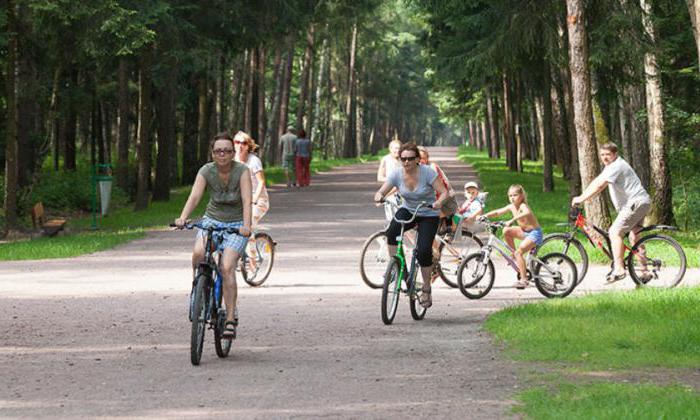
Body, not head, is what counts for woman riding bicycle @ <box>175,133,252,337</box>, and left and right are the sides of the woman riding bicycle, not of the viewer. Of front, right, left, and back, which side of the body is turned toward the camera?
front

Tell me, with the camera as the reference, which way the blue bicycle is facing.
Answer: facing the viewer

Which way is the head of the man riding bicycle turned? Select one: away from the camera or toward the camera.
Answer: toward the camera

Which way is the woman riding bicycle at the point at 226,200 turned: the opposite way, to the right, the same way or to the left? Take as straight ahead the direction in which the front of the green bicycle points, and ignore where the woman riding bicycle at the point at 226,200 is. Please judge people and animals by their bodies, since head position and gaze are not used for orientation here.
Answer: the same way

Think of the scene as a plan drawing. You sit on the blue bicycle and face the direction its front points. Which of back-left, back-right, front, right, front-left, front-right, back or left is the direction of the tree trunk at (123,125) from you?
back

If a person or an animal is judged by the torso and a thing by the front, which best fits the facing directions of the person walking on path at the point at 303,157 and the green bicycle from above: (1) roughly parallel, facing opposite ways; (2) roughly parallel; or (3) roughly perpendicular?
roughly parallel, facing opposite ways

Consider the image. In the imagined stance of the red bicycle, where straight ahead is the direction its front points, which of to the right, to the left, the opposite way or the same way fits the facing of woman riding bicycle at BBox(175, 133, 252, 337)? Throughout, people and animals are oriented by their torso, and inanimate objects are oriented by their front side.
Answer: to the left

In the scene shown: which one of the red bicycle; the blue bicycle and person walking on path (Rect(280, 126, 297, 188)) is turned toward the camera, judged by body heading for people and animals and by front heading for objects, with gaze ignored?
the blue bicycle

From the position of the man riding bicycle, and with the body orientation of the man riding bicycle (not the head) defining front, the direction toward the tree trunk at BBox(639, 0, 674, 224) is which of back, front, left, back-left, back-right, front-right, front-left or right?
right

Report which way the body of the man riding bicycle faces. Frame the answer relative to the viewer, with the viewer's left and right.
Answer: facing to the left of the viewer

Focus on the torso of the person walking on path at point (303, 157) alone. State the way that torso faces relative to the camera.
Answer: away from the camera

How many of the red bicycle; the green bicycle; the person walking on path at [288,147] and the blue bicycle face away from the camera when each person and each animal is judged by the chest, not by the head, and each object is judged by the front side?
1

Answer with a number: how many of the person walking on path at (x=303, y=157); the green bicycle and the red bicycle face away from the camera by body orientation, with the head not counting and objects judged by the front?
1

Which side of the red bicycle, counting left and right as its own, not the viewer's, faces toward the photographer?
left

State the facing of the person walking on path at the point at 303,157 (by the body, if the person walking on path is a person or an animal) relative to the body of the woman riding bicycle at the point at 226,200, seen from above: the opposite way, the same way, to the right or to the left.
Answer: the opposite way

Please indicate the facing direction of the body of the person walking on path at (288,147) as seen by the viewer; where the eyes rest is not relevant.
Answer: away from the camera

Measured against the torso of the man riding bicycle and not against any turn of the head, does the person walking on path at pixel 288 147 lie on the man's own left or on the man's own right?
on the man's own right
